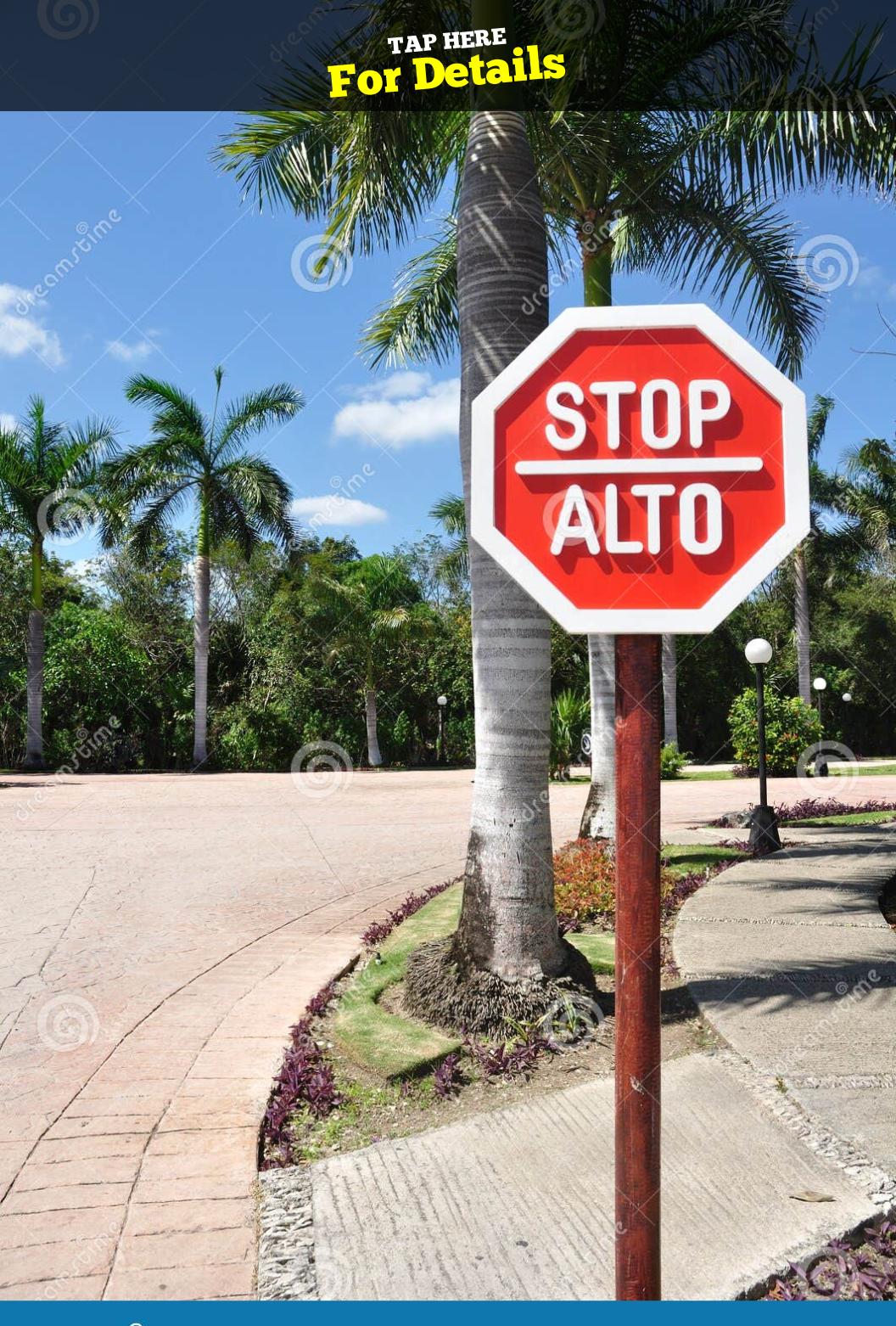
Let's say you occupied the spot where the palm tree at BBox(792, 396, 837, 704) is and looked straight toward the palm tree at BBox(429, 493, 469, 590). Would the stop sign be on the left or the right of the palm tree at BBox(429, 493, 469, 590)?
left

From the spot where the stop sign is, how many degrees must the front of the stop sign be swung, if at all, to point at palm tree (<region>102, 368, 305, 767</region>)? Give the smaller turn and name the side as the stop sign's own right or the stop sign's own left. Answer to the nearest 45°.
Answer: approximately 135° to the stop sign's own right

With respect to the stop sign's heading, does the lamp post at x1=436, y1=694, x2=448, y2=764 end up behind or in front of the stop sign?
behind

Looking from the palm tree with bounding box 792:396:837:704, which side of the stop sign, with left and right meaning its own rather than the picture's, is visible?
back

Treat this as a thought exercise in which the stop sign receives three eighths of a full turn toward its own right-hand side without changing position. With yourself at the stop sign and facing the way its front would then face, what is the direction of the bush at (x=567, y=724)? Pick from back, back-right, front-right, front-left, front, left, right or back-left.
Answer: front-right

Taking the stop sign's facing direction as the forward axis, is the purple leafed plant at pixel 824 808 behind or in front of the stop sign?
behind

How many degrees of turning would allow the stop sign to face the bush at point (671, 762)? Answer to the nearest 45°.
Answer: approximately 180°

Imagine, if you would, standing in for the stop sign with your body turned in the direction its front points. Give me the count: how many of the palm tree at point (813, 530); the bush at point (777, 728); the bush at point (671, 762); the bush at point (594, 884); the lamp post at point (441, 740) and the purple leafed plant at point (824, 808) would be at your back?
6

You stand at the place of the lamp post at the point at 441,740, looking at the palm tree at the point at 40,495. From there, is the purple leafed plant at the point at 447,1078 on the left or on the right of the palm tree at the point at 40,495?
left

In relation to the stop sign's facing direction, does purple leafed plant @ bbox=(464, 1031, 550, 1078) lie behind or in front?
behind

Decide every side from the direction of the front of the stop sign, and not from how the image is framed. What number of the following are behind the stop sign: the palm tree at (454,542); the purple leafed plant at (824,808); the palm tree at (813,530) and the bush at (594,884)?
4

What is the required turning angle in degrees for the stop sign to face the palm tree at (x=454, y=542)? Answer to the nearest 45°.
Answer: approximately 180°

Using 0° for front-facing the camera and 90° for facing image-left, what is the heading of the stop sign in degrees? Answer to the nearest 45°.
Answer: approximately 0°
